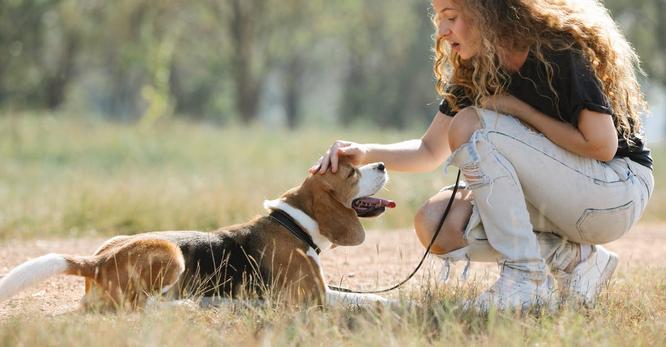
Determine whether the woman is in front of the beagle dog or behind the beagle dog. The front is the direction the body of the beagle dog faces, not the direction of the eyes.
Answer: in front

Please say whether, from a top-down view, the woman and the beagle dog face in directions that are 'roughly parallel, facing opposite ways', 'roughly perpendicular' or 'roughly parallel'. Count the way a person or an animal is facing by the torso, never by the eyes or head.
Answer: roughly parallel, facing opposite ways

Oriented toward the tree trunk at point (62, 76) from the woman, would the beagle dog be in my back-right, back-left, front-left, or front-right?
front-left

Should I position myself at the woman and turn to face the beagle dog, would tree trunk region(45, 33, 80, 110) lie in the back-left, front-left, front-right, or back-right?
front-right

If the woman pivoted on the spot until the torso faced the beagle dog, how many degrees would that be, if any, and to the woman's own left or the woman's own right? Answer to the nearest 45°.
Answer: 0° — they already face it

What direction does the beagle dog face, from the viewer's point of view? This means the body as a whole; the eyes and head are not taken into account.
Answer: to the viewer's right

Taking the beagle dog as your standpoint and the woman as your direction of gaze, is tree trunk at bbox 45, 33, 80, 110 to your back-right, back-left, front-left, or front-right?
back-left

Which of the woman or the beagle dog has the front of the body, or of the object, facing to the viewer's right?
the beagle dog

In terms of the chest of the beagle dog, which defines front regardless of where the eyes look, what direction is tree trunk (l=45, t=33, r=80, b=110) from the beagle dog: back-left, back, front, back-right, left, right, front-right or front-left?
left

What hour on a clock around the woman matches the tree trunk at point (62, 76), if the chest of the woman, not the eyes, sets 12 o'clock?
The tree trunk is roughly at 2 o'clock from the woman.

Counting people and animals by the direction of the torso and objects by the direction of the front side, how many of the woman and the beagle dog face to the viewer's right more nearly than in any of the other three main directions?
1

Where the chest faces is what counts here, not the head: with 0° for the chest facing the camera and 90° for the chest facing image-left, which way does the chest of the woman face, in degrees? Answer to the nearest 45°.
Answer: approximately 90°

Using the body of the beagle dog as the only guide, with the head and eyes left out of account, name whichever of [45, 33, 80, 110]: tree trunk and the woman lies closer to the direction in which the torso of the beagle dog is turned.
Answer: the woman
